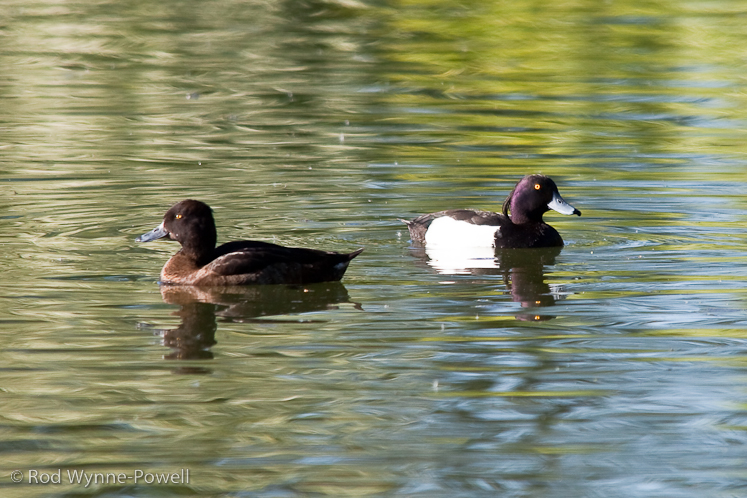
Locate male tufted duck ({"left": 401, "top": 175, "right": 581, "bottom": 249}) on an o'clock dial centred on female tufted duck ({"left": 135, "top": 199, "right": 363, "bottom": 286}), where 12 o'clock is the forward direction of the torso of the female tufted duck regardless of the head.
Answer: The male tufted duck is roughly at 5 o'clock from the female tufted duck.

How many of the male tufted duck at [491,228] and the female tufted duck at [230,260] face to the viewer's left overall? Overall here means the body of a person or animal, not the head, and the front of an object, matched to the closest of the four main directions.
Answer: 1

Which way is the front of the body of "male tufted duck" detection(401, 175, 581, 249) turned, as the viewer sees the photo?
to the viewer's right

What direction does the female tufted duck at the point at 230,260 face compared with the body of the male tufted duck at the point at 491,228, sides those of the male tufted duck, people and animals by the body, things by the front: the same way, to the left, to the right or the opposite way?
the opposite way

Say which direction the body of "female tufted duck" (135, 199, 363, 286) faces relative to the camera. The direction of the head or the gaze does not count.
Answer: to the viewer's left

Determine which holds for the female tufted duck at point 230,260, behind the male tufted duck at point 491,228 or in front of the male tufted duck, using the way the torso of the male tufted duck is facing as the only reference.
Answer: behind

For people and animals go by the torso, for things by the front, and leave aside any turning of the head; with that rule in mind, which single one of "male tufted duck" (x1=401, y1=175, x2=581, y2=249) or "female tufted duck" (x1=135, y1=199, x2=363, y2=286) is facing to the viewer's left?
the female tufted duck
